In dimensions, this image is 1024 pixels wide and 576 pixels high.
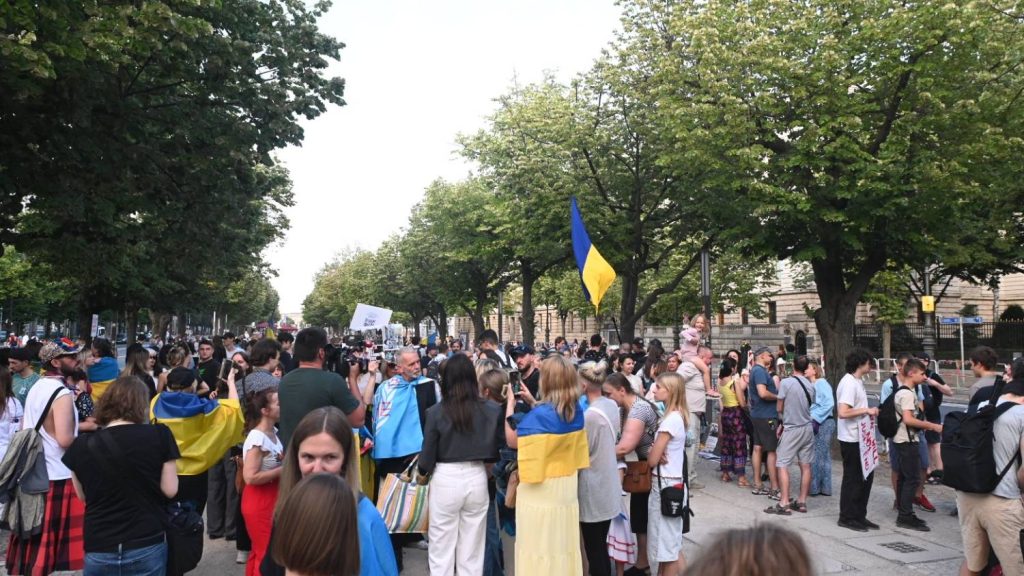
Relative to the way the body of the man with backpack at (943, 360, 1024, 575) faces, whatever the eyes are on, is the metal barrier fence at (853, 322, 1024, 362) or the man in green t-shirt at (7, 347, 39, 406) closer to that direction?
the metal barrier fence

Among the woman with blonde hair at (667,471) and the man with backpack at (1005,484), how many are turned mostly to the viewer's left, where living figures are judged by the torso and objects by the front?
1

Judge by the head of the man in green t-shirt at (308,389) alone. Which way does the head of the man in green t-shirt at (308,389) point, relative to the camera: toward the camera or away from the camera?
away from the camera

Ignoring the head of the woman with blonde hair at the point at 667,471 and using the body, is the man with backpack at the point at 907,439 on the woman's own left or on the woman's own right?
on the woman's own right

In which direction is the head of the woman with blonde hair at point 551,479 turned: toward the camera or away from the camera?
away from the camera

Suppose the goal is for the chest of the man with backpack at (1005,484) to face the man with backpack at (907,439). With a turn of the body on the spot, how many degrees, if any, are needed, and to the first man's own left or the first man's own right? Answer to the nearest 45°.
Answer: approximately 45° to the first man's own left
